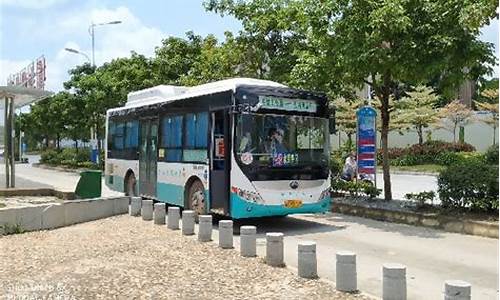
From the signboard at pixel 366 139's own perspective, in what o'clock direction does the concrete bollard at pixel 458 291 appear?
The concrete bollard is roughly at 12 o'clock from the signboard.

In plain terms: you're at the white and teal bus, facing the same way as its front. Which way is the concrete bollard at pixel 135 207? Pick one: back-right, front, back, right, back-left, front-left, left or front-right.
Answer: back

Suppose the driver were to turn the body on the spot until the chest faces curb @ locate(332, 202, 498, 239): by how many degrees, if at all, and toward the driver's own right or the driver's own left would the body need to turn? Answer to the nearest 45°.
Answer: approximately 45° to the driver's own left

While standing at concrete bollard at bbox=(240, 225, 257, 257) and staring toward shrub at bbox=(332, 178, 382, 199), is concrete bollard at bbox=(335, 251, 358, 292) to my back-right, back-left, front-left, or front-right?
back-right

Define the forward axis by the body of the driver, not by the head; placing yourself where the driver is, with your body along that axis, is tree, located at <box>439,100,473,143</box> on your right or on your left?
on your left

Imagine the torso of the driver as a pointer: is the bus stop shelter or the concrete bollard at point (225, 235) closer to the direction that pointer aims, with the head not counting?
the concrete bollard

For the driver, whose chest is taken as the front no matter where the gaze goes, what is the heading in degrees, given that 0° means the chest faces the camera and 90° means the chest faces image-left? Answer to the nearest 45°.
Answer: approximately 315°

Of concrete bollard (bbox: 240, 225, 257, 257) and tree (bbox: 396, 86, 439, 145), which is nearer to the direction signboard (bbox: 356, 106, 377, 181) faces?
the concrete bollard

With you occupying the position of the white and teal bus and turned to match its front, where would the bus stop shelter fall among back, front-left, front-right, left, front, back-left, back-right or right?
back

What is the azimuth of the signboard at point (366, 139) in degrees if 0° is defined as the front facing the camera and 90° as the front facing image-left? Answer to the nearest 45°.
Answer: approximately 0°

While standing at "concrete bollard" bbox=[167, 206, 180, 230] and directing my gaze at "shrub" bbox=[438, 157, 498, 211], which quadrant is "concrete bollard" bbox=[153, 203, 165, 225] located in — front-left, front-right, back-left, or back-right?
back-left
